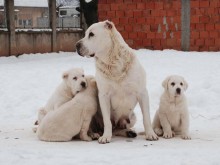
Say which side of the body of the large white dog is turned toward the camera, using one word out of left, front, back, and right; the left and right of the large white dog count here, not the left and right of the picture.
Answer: front

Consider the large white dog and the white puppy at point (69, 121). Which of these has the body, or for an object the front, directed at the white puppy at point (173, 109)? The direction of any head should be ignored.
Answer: the white puppy at point (69, 121)

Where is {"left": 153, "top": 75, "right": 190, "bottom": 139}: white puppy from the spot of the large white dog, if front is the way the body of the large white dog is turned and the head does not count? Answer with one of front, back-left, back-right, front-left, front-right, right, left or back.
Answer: left

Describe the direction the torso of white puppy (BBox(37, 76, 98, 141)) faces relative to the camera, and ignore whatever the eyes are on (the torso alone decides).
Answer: to the viewer's right

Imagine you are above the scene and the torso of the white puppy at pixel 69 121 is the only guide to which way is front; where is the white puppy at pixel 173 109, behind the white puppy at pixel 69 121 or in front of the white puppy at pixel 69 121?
in front

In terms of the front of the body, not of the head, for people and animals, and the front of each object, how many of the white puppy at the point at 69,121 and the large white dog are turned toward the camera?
1

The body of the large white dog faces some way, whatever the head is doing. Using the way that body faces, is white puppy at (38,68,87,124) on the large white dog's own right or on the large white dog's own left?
on the large white dog's own right

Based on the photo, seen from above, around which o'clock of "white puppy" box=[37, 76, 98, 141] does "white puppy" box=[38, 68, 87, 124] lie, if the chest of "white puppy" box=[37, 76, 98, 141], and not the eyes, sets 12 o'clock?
"white puppy" box=[38, 68, 87, 124] is roughly at 9 o'clock from "white puppy" box=[37, 76, 98, 141].

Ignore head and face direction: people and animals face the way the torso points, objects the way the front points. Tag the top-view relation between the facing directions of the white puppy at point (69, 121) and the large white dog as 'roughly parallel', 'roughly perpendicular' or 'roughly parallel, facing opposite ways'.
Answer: roughly perpendicular
